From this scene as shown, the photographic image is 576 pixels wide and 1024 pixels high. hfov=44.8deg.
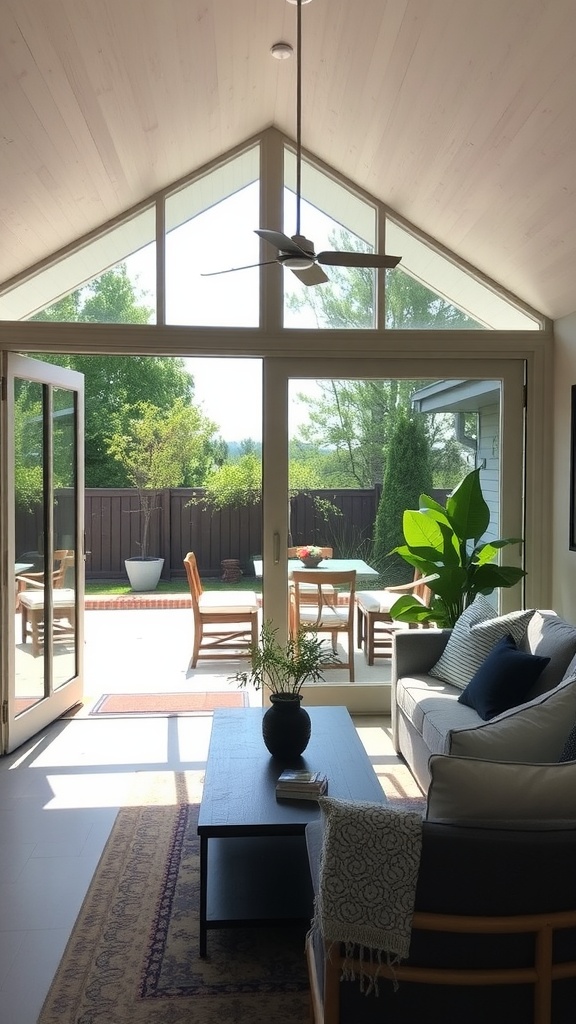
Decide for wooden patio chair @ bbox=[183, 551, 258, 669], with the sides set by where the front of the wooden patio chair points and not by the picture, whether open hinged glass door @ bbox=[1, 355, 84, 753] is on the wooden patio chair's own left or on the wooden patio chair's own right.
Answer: on the wooden patio chair's own right

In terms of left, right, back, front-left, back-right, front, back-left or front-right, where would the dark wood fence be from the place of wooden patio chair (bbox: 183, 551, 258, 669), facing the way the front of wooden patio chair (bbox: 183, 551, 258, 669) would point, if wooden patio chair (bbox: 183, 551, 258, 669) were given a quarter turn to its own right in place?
back

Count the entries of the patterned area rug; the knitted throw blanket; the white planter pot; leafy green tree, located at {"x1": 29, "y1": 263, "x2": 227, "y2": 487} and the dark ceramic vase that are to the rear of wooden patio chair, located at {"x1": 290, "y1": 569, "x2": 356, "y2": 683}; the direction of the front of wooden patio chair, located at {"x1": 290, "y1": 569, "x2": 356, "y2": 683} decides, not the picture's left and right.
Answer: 3

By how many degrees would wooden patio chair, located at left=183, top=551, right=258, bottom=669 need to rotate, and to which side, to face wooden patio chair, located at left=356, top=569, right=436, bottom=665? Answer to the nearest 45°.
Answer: approximately 45° to its right

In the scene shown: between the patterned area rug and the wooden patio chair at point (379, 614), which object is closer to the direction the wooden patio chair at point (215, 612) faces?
the wooden patio chair

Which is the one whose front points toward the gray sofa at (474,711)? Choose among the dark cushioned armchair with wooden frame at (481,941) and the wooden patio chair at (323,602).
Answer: the dark cushioned armchair with wooden frame at (481,941)

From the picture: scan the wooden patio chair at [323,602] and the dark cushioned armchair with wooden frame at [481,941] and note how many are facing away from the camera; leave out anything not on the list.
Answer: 2

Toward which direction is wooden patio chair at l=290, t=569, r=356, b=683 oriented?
away from the camera

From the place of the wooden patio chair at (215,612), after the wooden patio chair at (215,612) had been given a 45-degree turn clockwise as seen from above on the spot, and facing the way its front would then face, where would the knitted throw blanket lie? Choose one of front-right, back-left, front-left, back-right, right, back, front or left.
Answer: front-right

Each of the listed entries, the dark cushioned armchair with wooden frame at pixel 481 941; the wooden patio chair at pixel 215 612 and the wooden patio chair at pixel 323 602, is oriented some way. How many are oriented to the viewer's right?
1

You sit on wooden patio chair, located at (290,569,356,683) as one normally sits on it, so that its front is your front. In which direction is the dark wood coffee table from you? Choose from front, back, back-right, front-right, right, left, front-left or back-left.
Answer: back

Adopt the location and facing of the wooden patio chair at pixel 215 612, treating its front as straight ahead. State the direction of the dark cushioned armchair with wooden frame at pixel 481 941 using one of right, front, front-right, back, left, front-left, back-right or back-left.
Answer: right

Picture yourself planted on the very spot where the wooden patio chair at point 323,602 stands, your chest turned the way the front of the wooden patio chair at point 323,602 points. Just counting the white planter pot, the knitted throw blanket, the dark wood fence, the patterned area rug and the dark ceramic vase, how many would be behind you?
3

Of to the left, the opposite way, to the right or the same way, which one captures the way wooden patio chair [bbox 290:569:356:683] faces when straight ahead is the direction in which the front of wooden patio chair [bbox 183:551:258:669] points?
to the left

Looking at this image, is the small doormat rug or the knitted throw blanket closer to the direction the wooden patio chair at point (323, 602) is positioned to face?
the small doormat rug

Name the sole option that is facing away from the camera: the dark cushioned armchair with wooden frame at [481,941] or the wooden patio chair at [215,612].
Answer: the dark cushioned armchair with wooden frame

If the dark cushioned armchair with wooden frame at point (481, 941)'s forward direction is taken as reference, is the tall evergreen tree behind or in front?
in front

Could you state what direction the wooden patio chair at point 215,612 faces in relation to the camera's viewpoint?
facing to the right of the viewer

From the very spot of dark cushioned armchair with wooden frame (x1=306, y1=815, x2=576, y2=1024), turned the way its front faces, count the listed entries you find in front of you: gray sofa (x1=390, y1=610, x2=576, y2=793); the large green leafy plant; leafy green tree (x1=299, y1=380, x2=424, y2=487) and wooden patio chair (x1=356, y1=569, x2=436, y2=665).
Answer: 4

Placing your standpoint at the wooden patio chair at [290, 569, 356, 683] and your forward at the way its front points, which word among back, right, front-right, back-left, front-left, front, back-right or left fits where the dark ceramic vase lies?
back

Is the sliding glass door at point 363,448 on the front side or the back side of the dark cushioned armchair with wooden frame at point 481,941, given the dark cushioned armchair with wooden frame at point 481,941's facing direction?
on the front side

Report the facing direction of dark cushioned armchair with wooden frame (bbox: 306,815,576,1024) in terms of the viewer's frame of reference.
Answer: facing away from the viewer
